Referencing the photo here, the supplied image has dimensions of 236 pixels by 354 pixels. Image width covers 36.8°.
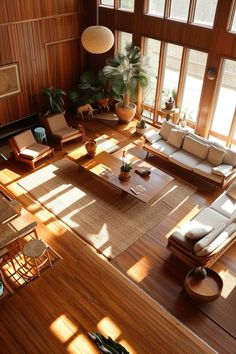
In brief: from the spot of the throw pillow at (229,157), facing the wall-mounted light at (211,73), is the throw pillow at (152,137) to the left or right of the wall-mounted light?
left

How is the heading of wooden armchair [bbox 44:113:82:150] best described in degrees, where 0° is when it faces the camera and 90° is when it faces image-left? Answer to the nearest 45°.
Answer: approximately 315°

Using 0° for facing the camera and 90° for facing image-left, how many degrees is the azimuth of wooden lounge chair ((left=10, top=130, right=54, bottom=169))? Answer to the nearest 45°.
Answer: approximately 315°

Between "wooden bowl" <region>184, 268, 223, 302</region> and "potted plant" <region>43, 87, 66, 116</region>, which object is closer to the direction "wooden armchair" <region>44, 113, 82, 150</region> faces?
the wooden bowl

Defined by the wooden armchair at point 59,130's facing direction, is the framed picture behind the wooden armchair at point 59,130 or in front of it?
behind

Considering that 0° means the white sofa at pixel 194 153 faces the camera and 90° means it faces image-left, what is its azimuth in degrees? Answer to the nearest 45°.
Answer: approximately 45°

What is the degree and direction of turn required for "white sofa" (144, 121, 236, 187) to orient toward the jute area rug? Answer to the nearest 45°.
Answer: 0° — it already faces it
